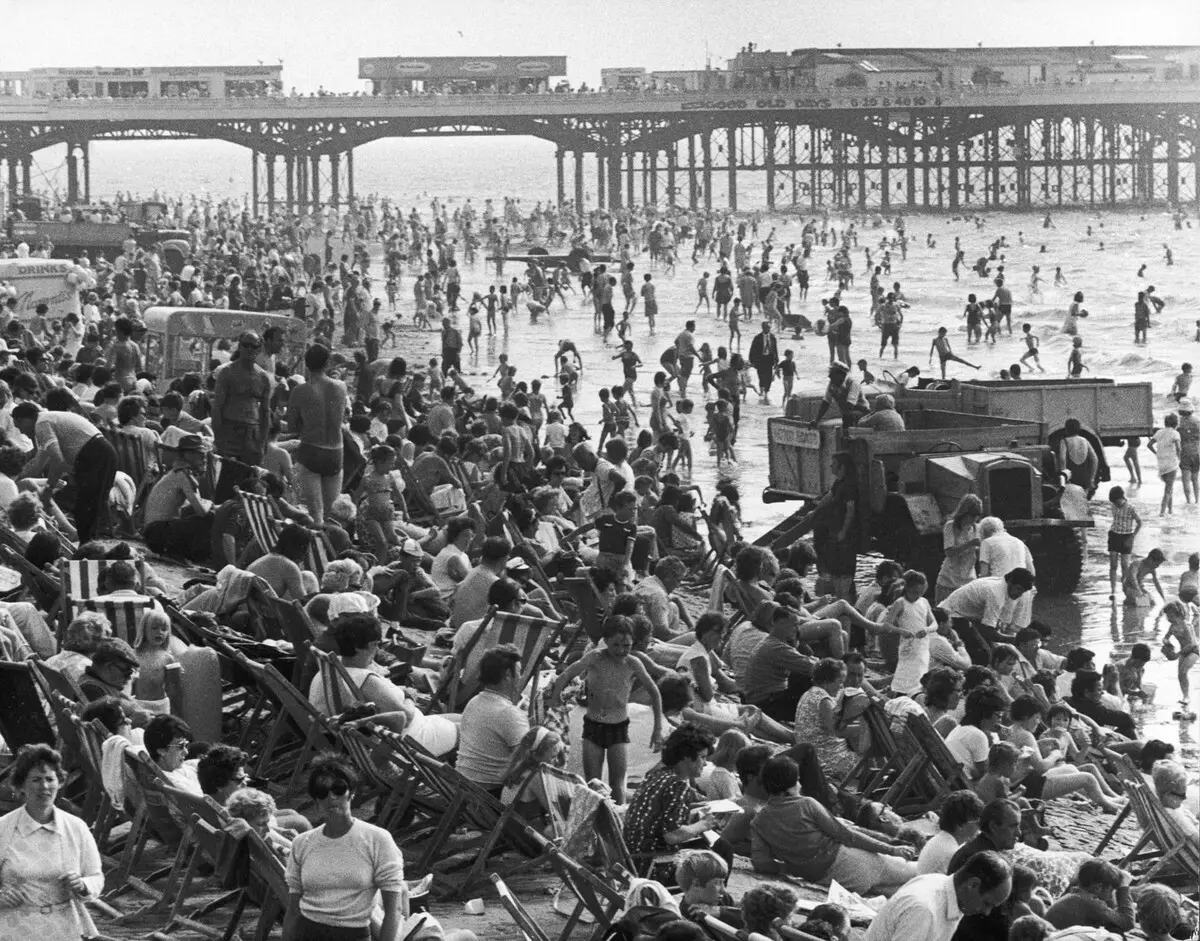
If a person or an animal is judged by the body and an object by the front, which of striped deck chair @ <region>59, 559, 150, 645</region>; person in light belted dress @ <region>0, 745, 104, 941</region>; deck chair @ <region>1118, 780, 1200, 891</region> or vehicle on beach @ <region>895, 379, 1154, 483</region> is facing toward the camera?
the person in light belted dress

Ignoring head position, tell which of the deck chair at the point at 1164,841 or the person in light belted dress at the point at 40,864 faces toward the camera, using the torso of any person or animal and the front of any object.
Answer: the person in light belted dress

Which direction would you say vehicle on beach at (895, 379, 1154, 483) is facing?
to the viewer's left

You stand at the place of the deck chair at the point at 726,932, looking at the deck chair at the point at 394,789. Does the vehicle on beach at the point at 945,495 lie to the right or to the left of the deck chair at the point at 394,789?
right

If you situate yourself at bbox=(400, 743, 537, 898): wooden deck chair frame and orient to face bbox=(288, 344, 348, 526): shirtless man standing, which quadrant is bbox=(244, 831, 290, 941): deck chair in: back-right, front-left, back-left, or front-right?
back-left

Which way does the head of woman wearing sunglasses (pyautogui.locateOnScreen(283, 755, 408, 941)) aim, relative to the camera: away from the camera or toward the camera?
toward the camera

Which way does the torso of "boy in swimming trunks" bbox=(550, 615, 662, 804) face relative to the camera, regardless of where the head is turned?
toward the camera

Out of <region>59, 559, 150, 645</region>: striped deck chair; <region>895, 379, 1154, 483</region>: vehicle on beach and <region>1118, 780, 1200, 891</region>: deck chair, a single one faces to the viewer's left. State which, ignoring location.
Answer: the vehicle on beach

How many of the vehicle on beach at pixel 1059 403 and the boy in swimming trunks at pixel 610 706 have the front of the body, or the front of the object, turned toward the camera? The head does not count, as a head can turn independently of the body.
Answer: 1

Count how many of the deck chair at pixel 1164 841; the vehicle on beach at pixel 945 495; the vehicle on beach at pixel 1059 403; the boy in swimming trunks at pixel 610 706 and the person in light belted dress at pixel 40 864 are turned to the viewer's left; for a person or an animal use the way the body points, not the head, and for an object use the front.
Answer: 1

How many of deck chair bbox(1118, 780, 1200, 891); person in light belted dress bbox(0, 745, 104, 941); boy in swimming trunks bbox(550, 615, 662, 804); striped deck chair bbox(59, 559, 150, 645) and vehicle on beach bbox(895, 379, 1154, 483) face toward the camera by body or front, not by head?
2

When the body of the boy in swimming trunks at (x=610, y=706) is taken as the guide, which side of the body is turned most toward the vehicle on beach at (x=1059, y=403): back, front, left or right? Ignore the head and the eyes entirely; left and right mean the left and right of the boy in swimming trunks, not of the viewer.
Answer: back

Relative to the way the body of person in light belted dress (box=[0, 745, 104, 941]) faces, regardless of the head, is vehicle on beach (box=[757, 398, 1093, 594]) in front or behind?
behind

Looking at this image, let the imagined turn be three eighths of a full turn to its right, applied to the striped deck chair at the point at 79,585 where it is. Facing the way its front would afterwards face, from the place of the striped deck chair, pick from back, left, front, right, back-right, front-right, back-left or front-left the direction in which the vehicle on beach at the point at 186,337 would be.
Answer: back
